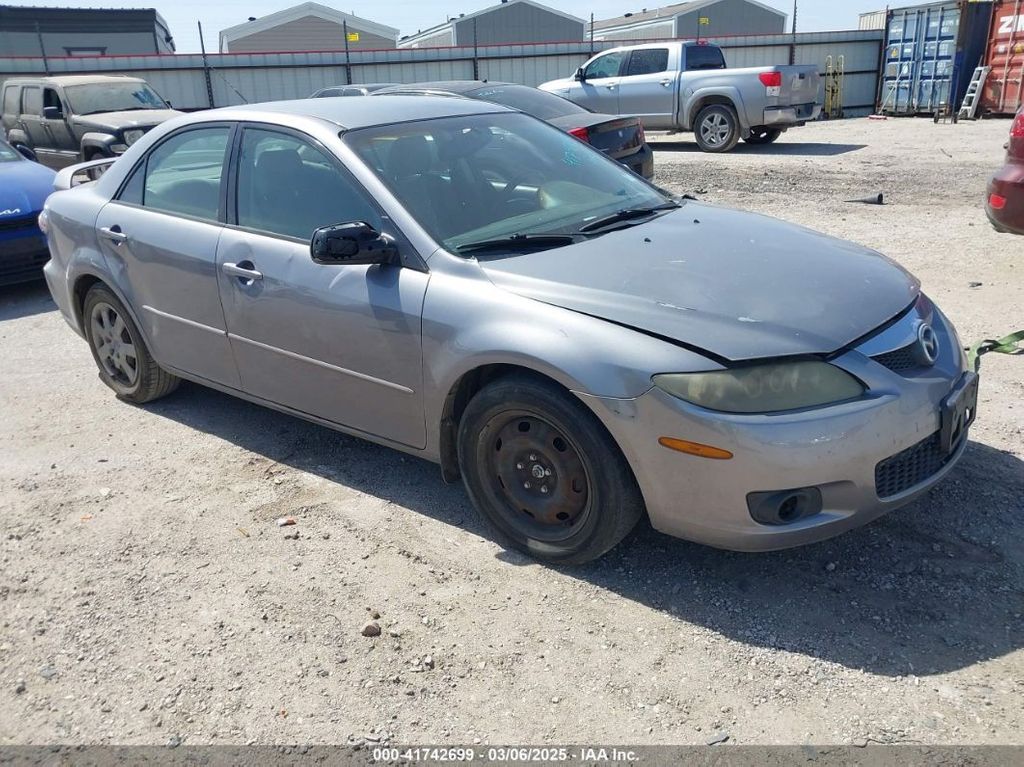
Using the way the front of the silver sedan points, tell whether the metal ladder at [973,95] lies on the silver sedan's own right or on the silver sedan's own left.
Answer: on the silver sedan's own left

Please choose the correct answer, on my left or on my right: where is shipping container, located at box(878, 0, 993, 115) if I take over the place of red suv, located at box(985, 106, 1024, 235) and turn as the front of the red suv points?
on my left

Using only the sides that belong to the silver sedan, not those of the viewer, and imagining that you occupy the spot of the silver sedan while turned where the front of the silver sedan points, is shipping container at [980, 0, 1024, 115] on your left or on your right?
on your left

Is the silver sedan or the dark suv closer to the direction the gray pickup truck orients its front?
the dark suv

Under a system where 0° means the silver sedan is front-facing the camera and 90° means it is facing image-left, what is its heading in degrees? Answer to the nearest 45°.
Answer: approximately 315°

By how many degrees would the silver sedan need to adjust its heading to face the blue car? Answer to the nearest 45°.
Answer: approximately 180°

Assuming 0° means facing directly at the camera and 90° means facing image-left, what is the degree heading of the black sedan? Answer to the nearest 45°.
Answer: approximately 135°

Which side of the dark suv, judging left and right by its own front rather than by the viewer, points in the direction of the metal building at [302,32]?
left

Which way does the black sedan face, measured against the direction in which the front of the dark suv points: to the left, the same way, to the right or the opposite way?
the opposite way
